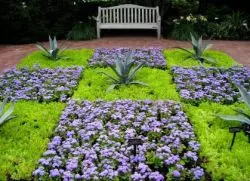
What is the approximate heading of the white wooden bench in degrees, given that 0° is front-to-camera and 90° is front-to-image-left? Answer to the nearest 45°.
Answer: approximately 0°

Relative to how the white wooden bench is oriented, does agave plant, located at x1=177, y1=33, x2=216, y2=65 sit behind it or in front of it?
in front

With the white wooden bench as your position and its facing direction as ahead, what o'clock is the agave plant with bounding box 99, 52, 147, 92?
The agave plant is roughly at 12 o'clock from the white wooden bench.

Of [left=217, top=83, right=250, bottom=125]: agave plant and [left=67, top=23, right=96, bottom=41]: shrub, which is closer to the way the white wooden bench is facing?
the agave plant

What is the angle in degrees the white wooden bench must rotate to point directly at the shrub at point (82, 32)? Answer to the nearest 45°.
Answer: approximately 90° to its right
